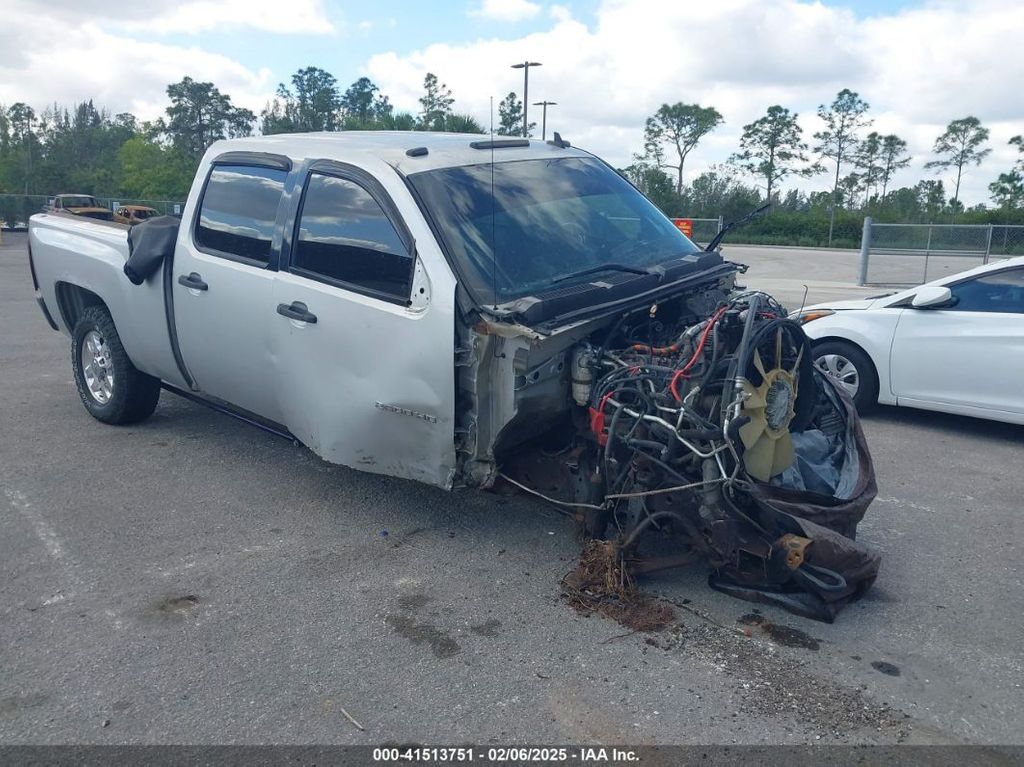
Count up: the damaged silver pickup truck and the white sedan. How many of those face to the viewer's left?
1

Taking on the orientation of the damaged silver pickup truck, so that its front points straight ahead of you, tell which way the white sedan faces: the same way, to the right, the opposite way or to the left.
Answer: the opposite way

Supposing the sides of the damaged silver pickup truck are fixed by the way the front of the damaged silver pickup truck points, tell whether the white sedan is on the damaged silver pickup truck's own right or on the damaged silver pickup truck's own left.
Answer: on the damaged silver pickup truck's own left

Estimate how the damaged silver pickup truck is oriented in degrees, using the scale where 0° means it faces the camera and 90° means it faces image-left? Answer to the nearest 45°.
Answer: approximately 315°

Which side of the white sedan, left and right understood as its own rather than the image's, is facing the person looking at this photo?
left

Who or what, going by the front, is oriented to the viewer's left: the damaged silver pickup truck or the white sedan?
the white sedan

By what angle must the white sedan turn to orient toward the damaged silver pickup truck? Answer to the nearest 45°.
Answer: approximately 45° to its left
